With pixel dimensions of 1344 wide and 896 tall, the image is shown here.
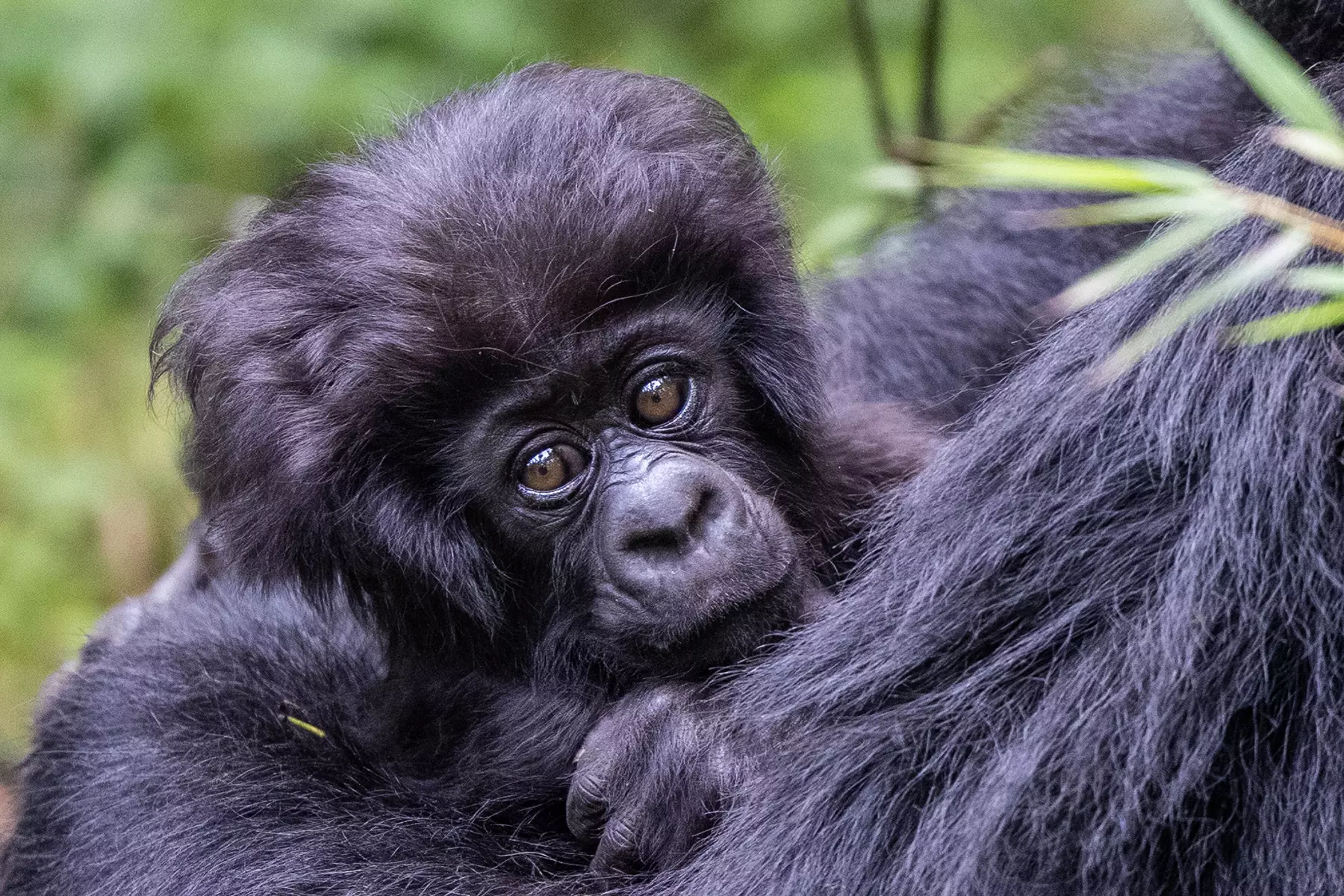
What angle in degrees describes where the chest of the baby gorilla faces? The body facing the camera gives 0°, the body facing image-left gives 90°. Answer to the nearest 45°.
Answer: approximately 315°

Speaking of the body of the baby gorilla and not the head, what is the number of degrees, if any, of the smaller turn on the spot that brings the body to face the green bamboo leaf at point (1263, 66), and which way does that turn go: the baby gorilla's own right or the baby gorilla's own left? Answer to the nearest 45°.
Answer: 0° — it already faces it

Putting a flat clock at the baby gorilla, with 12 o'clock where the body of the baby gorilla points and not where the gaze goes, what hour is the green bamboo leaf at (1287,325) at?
The green bamboo leaf is roughly at 12 o'clock from the baby gorilla.
